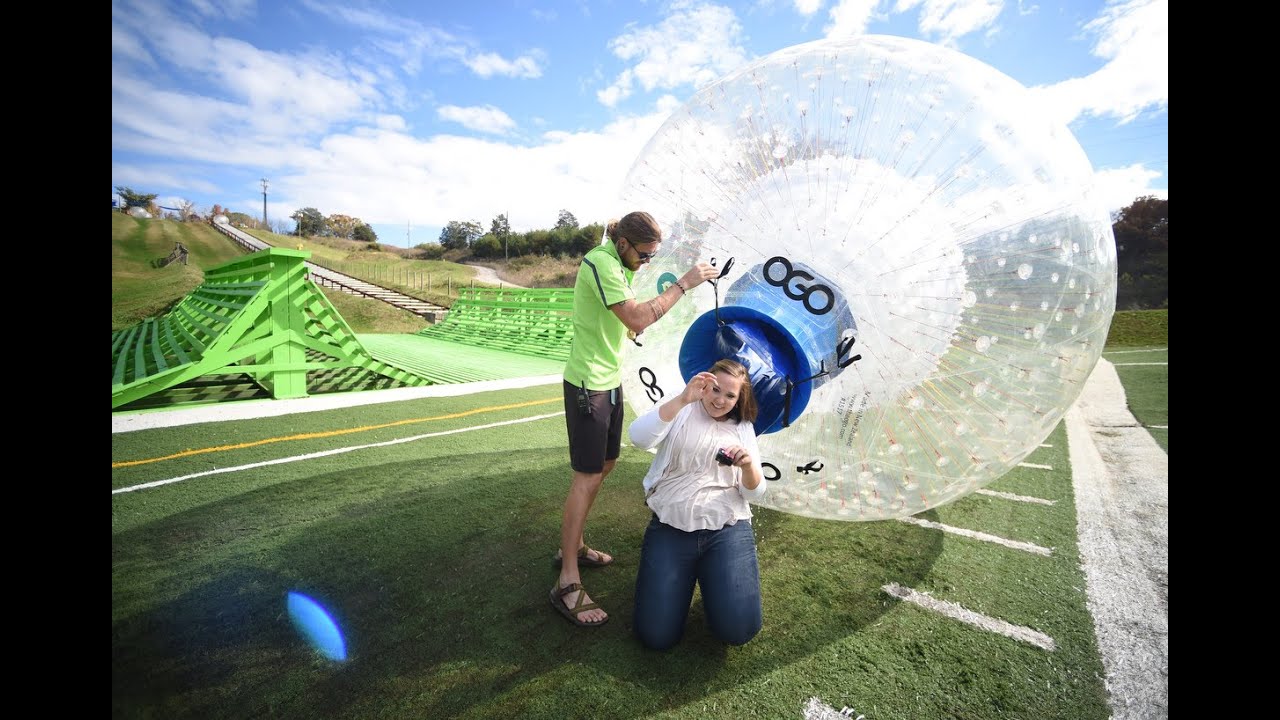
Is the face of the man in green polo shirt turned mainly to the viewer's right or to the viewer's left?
to the viewer's right

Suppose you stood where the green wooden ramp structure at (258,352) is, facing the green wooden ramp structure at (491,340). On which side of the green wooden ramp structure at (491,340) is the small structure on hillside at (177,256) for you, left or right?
left

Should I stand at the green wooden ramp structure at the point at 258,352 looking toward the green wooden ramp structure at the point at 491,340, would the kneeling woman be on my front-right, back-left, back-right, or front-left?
back-right

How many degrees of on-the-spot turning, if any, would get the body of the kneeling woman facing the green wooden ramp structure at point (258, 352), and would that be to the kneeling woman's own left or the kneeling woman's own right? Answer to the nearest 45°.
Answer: approximately 135° to the kneeling woman's own right

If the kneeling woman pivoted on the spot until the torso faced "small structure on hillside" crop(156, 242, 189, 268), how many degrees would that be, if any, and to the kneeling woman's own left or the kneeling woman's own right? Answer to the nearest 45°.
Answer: approximately 135° to the kneeling woman's own right

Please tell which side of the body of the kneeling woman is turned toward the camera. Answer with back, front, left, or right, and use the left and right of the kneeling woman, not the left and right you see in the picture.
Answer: front
